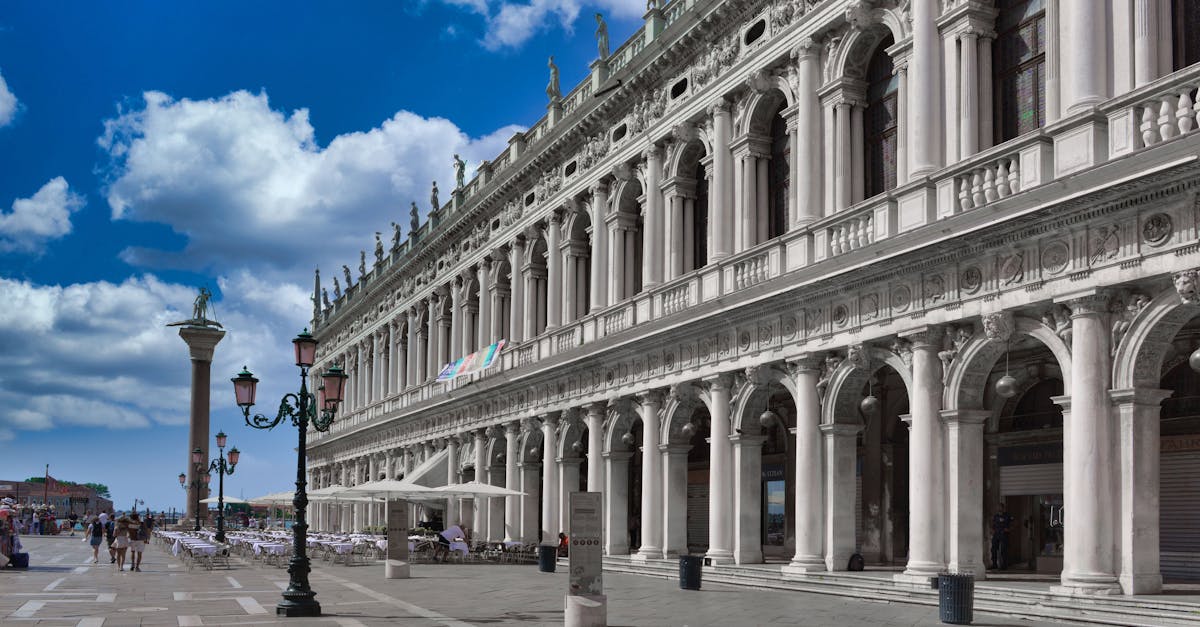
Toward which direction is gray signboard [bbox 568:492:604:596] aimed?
toward the camera

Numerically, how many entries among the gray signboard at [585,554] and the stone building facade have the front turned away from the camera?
0

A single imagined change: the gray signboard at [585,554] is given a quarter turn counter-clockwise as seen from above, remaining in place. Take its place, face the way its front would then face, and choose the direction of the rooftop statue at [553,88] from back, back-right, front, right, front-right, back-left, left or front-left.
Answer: left

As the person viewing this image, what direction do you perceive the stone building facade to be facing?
facing the viewer and to the left of the viewer

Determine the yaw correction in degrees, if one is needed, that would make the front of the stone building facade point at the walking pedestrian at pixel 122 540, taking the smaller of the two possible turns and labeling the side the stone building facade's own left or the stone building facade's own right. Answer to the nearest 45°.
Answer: approximately 90° to the stone building facade's own right

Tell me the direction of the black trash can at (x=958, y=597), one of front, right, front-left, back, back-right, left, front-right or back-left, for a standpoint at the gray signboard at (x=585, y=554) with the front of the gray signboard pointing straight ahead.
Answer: left

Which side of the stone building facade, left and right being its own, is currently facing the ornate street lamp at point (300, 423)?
front
